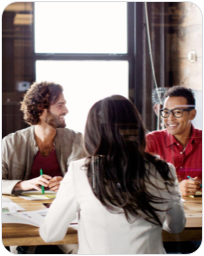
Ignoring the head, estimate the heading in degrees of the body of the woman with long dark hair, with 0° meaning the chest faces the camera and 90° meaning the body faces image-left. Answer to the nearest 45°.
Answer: approximately 180°

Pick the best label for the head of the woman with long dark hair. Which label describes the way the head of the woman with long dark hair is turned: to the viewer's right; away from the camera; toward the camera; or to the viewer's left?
away from the camera
